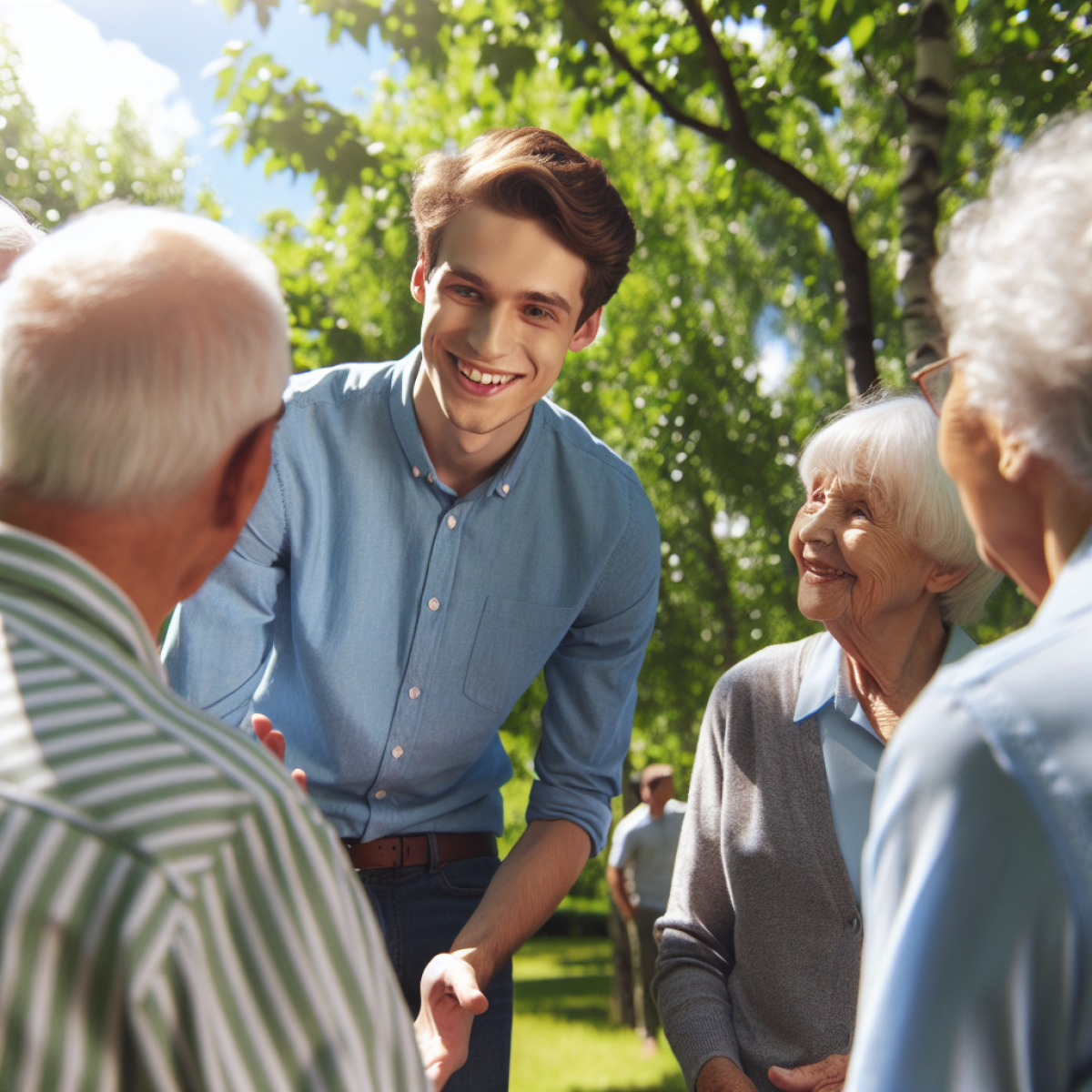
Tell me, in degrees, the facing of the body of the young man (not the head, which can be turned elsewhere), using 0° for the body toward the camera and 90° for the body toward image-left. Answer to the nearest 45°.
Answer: approximately 0°

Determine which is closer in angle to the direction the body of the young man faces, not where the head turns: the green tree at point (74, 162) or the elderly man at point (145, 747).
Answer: the elderly man

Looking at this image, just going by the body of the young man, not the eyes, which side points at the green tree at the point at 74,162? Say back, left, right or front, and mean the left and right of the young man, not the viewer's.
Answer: back

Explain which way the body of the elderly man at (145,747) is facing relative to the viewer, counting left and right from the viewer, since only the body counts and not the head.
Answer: facing away from the viewer and to the right of the viewer

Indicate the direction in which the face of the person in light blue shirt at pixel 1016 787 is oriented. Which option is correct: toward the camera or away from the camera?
away from the camera

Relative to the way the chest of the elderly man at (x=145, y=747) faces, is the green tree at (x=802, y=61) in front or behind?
in front

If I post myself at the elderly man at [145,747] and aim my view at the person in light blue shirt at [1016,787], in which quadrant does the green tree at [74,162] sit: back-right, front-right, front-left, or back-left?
back-left

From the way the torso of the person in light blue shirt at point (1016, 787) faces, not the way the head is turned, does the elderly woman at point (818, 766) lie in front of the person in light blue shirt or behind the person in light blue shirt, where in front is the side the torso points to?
in front

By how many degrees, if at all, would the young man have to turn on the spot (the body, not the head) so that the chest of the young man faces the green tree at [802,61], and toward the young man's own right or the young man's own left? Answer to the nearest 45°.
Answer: approximately 135° to the young man's own left

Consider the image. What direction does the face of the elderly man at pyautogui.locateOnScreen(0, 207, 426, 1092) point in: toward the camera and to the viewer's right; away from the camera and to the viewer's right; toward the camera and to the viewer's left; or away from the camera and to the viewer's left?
away from the camera and to the viewer's right

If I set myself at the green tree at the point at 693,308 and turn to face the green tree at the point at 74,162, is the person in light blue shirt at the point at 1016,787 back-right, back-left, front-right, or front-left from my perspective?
back-left

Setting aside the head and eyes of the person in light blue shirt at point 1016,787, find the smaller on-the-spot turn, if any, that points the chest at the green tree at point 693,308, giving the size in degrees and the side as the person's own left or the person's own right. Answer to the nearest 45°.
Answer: approximately 45° to the person's own right

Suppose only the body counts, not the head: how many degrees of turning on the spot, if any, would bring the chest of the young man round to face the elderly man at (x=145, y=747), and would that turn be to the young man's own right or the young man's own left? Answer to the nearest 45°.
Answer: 0° — they already face them

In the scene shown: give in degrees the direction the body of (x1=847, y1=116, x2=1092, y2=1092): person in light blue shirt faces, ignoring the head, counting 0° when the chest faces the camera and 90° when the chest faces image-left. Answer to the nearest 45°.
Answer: approximately 135°

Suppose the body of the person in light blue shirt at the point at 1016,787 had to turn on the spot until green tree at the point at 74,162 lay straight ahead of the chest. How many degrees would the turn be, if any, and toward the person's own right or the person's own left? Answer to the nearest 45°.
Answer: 0° — they already face it

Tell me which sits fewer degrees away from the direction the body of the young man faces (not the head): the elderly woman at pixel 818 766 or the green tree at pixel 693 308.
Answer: the elderly woman

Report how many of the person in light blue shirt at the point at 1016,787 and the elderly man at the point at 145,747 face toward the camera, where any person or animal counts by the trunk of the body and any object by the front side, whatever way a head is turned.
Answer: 0

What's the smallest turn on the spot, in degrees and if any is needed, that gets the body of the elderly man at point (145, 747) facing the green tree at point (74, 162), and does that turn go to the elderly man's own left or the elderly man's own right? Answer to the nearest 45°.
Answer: approximately 45° to the elderly man's own left
